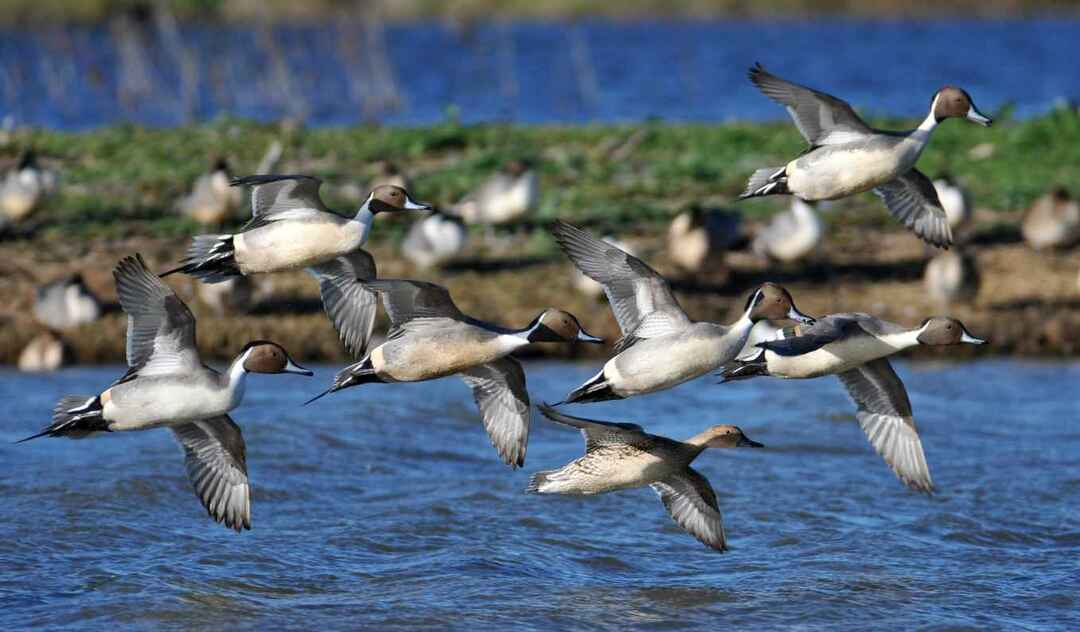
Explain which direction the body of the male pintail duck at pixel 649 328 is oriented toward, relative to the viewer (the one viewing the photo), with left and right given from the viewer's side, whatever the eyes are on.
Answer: facing to the right of the viewer

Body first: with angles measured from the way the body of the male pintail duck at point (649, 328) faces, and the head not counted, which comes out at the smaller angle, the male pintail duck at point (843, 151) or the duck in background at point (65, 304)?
the male pintail duck

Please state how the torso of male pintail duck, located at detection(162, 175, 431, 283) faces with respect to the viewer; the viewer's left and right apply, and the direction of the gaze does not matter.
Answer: facing to the right of the viewer

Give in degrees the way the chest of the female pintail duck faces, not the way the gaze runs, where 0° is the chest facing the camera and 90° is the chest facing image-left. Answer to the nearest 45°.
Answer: approximately 270°

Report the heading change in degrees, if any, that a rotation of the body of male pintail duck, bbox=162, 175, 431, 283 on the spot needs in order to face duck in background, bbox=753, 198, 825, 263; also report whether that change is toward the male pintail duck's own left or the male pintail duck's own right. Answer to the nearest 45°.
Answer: approximately 45° to the male pintail duck's own left

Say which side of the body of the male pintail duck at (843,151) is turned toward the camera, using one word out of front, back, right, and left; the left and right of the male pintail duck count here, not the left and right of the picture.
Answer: right

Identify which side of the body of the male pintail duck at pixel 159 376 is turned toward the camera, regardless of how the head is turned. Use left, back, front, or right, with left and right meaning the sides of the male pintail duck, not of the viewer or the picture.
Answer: right

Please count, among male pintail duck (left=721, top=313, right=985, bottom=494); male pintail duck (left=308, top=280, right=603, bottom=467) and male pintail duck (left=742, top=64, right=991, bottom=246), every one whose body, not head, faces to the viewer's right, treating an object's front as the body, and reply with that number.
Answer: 3

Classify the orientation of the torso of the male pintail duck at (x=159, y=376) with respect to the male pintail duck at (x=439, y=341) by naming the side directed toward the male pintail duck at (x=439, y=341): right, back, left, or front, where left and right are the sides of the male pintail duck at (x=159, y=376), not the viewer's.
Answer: front

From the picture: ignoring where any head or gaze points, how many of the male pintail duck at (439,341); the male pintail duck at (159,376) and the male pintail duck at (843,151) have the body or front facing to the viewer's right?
3

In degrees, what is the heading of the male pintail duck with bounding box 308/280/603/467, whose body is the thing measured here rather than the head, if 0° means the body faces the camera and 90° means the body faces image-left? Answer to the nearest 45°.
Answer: approximately 270°
